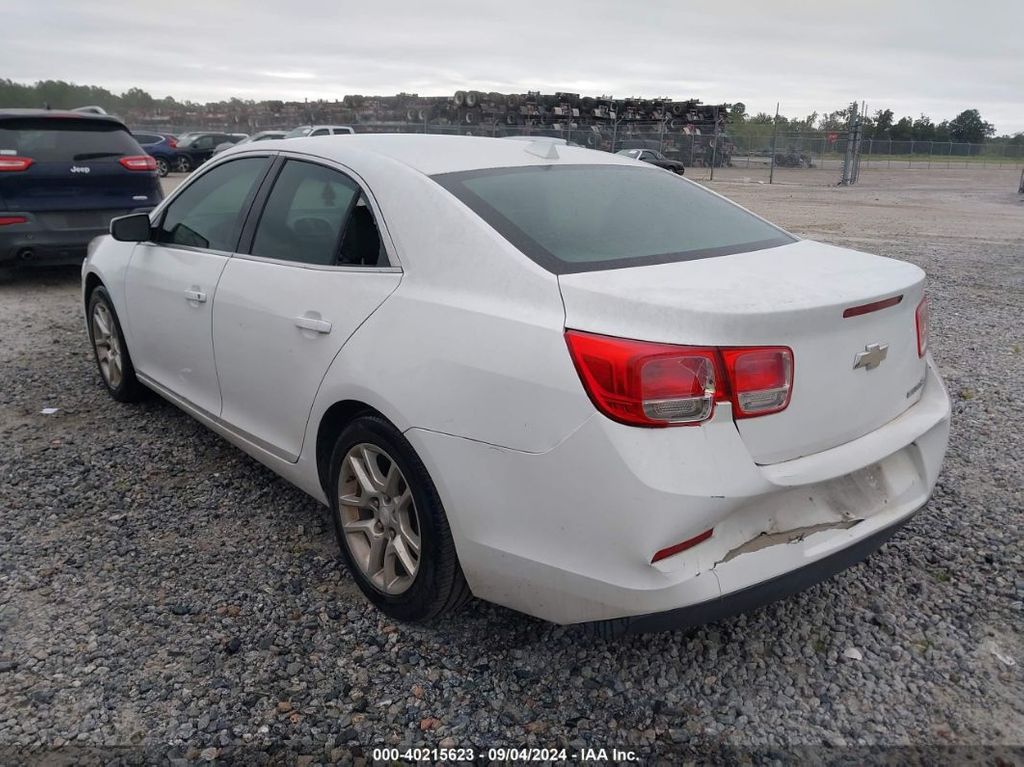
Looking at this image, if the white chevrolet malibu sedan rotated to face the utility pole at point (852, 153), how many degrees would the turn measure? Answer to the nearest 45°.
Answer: approximately 45° to its right

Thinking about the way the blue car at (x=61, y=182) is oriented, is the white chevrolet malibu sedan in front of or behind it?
behind

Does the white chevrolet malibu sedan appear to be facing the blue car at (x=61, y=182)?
yes

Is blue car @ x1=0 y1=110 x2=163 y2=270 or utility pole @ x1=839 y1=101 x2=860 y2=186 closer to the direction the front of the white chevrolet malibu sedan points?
the blue car

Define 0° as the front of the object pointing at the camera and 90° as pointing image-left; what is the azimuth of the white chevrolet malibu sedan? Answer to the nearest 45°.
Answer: approximately 135°

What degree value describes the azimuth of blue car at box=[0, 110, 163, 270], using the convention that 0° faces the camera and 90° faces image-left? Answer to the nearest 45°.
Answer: approximately 180°

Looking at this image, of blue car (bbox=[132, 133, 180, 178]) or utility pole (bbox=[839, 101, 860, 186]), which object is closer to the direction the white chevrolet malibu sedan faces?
the blue car
